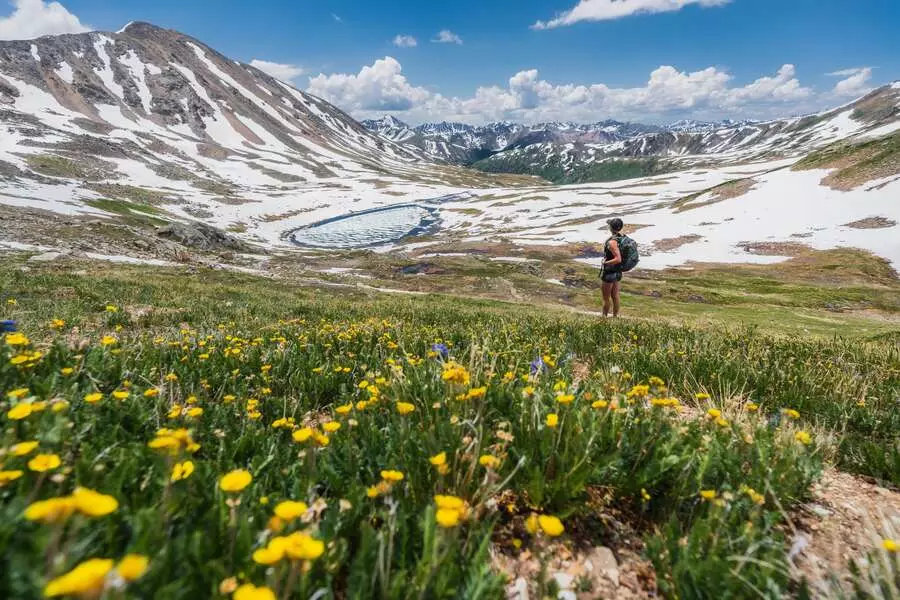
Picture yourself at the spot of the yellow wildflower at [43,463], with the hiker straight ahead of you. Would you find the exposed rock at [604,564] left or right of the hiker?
right

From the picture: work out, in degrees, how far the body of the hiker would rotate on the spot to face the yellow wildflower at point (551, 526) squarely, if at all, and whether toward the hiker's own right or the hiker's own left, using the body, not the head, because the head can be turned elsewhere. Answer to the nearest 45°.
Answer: approximately 90° to the hiker's own left

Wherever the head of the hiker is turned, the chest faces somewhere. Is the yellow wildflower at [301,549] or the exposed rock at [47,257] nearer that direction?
the exposed rock

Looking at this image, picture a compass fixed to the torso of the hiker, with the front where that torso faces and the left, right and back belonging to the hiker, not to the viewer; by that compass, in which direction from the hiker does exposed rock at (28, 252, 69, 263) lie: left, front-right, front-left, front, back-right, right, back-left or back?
front

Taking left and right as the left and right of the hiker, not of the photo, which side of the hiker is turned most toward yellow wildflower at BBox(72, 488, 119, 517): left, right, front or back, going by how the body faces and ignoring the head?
left

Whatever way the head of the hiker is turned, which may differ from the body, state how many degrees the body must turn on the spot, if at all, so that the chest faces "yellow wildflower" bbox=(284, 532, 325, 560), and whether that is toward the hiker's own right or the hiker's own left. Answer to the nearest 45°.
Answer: approximately 90° to the hiker's own left

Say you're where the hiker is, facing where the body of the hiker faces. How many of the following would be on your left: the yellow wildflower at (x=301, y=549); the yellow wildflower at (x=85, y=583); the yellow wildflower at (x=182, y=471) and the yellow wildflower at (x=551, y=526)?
4

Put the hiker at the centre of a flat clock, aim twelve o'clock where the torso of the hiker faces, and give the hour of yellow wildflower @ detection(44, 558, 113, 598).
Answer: The yellow wildflower is roughly at 9 o'clock from the hiker.

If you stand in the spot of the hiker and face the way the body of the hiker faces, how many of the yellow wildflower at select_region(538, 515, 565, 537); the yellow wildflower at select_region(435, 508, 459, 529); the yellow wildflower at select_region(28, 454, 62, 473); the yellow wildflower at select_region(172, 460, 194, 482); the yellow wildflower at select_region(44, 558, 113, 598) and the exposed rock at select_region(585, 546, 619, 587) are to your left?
6

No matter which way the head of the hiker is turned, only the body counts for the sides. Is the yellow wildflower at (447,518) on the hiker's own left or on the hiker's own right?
on the hiker's own left

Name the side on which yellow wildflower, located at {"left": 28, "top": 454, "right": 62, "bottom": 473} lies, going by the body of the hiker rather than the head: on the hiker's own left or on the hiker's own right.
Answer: on the hiker's own left

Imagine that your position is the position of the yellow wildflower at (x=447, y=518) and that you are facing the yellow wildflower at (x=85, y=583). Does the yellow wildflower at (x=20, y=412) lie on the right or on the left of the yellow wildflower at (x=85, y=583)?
right

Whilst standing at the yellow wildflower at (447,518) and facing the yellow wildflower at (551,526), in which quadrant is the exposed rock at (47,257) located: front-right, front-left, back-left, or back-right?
back-left

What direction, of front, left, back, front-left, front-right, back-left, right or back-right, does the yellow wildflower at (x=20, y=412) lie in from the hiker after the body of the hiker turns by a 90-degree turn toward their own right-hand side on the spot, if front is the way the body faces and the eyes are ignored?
back

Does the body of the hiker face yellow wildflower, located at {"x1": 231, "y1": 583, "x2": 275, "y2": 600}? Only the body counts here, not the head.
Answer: no

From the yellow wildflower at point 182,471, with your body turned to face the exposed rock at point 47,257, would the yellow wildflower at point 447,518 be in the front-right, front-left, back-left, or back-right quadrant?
back-right

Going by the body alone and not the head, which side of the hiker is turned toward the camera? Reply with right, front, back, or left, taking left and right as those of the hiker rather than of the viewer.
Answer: left

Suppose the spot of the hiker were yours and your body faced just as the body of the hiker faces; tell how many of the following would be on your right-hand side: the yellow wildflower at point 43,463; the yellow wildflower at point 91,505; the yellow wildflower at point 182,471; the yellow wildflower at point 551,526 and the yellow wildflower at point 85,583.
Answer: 0
